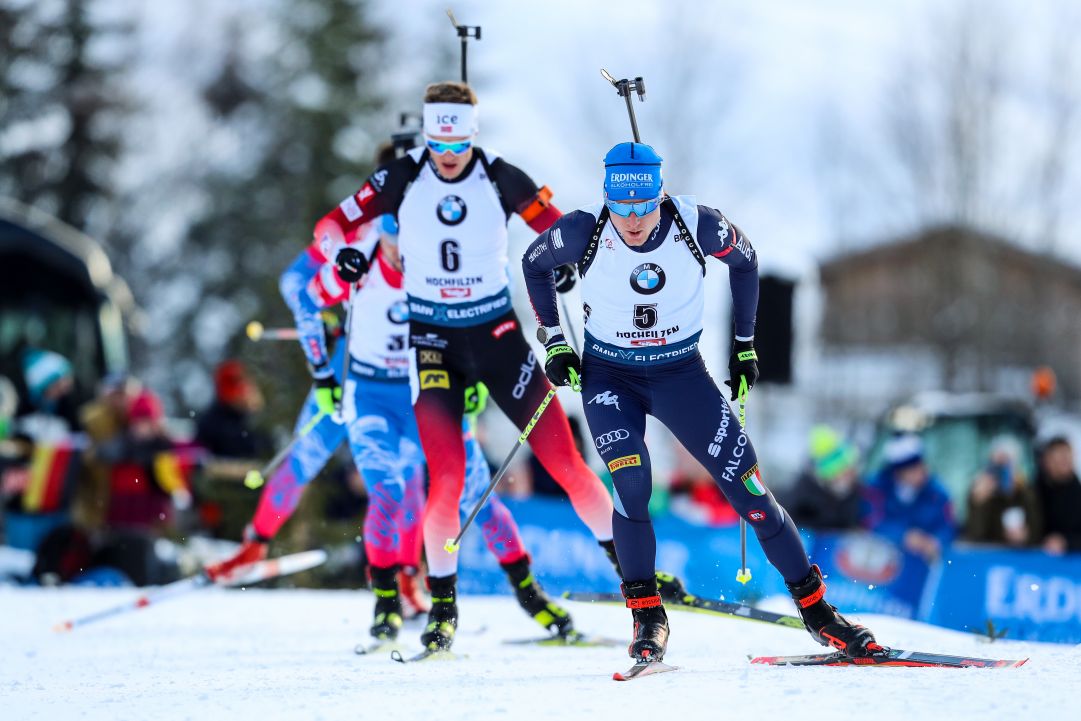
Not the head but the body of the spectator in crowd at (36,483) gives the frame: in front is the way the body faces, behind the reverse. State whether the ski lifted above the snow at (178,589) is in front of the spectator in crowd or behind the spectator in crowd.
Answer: in front

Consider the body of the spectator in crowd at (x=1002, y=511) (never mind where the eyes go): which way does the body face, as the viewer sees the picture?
toward the camera

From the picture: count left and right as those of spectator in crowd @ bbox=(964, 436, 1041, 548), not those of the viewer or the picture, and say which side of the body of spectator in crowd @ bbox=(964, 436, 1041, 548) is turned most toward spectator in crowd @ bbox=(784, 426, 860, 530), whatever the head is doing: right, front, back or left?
right

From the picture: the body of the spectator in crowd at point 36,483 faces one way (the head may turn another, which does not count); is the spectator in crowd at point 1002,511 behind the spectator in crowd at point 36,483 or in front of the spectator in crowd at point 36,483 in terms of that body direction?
in front

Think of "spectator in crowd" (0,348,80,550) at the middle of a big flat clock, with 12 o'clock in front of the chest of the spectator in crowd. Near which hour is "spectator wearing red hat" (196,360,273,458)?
The spectator wearing red hat is roughly at 10 o'clock from the spectator in crowd.

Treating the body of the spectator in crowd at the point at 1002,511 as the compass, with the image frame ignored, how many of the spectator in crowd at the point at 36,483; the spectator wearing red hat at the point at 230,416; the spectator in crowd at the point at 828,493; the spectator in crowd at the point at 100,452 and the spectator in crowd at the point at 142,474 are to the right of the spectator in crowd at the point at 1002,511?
5

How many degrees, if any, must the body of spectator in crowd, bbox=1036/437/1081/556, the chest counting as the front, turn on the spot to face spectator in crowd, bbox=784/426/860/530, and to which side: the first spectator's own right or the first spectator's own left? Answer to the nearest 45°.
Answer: approximately 90° to the first spectator's own right

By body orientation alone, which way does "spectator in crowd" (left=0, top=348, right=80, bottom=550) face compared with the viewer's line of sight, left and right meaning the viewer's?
facing the viewer and to the right of the viewer

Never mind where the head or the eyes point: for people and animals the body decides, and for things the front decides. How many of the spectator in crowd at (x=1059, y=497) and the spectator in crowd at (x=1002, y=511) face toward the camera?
2

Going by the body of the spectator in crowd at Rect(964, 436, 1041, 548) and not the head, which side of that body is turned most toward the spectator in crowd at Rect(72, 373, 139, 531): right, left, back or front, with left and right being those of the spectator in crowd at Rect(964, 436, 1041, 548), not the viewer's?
right
